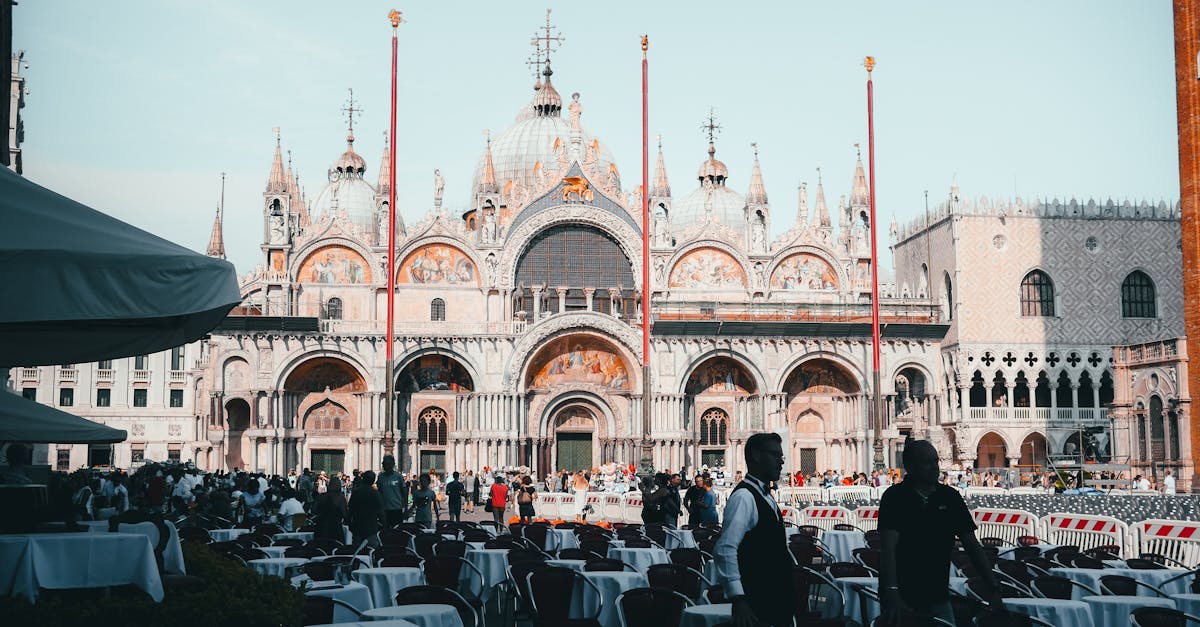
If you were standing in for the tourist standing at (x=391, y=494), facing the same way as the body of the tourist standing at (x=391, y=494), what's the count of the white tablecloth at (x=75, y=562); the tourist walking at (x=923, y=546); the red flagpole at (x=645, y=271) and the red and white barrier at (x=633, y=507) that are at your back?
2

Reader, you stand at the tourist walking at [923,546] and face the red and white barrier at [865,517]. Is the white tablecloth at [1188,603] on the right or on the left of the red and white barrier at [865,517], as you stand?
right

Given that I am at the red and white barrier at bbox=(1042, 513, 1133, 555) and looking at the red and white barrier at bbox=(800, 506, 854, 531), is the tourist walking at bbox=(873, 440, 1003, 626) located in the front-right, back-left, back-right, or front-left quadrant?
back-left
